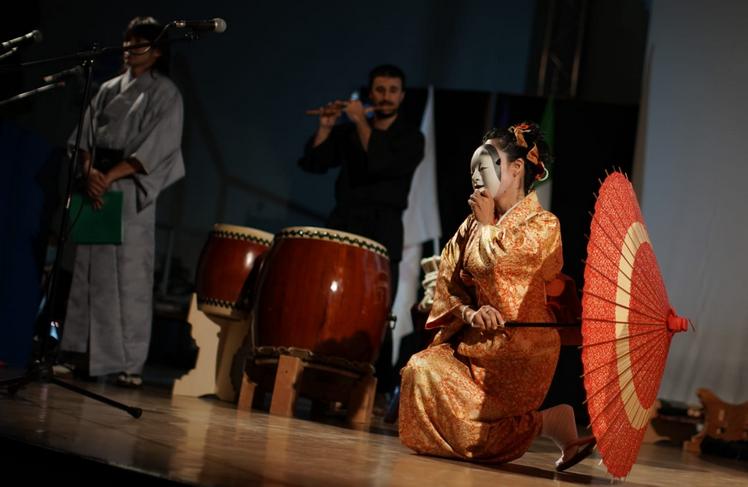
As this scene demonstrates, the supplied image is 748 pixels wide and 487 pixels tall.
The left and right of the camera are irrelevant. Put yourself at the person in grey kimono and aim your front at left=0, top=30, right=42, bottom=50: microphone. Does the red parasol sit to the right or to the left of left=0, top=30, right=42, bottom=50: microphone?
left

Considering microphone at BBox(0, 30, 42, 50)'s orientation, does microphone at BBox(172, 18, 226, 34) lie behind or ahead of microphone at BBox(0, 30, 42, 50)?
ahead

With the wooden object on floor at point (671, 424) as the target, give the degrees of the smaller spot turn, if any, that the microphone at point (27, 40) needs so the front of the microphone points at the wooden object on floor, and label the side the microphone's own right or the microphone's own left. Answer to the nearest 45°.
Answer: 0° — it already faces it

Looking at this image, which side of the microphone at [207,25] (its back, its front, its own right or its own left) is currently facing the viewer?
right

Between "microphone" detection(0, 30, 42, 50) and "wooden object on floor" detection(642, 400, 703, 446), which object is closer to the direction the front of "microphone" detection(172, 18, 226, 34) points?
the wooden object on floor

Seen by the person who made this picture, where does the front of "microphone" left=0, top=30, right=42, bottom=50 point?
facing to the right of the viewer

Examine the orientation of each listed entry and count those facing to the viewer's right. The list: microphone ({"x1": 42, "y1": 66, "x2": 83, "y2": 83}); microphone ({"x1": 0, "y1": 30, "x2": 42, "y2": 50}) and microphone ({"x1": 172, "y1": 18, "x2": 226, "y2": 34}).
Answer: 3

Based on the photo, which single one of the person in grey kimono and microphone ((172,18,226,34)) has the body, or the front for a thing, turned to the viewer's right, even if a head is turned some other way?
the microphone

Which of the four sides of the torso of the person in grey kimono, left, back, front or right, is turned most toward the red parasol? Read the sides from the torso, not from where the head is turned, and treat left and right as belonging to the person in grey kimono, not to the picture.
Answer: left

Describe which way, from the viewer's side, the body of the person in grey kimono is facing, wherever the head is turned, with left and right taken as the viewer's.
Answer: facing the viewer and to the left of the viewer

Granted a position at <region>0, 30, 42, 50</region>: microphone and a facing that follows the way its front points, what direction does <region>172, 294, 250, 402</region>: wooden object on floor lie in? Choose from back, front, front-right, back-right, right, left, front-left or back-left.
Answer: front-left

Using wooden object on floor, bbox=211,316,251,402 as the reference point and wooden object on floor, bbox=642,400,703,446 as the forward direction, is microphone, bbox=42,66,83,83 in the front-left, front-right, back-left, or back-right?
back-right

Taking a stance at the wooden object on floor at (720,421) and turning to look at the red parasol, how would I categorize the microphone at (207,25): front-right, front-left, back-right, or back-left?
front-right

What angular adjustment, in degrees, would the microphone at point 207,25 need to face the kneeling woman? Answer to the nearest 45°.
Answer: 0° — it already faces them

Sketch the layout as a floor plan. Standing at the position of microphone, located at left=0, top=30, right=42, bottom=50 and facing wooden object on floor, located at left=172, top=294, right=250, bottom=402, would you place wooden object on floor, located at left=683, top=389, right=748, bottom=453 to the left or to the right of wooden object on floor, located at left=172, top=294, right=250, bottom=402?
right

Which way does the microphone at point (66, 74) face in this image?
to the viewer's right

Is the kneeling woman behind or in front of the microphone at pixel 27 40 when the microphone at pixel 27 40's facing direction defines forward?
in front
